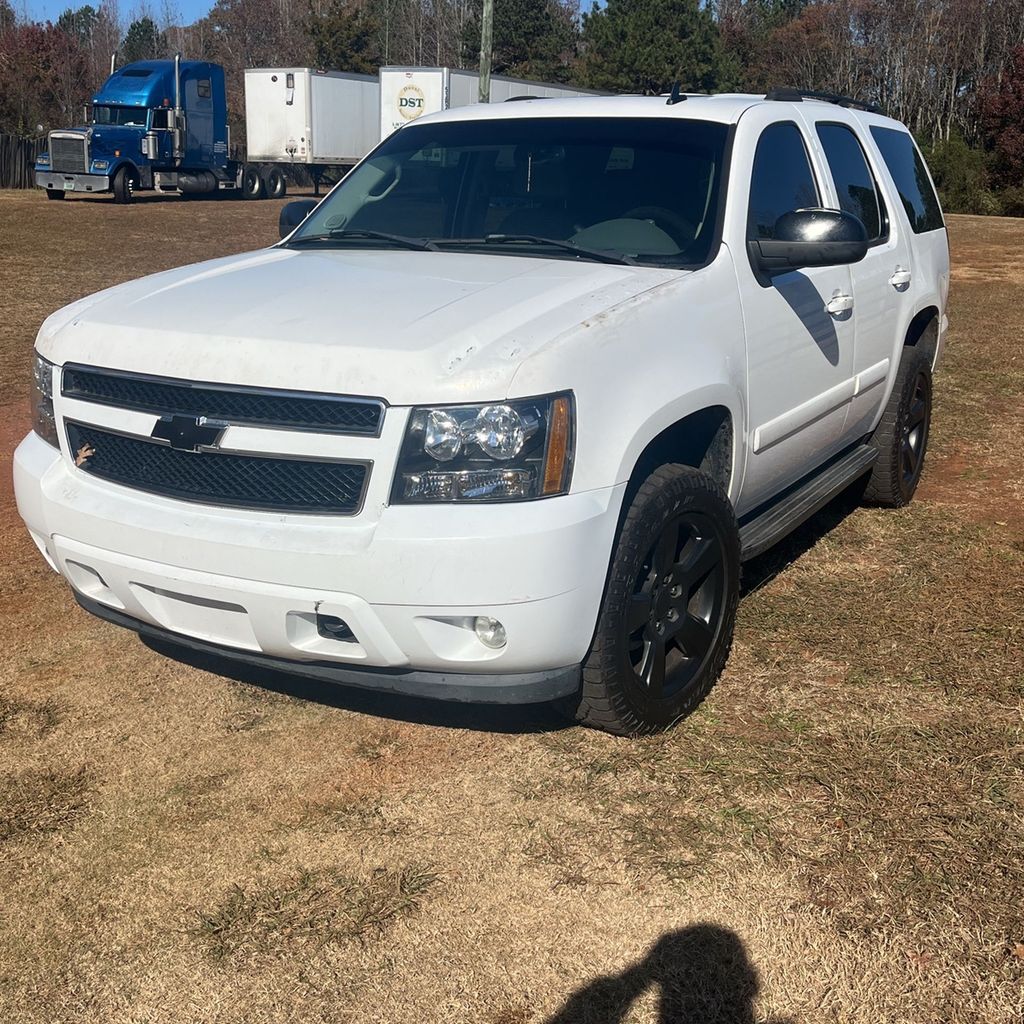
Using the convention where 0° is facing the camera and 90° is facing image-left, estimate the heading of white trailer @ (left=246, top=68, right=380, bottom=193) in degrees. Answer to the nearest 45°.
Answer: approximately 45°

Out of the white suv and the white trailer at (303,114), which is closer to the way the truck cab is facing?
the white suv

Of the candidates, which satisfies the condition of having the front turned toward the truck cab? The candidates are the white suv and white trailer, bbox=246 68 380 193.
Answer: the white trailer

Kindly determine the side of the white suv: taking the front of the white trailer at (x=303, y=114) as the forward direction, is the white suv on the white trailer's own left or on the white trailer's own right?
on the white trailer's own left

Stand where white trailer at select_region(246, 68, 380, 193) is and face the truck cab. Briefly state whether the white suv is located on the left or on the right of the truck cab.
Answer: left

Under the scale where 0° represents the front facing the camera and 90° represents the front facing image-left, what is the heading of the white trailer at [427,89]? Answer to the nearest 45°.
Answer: approximately 45°

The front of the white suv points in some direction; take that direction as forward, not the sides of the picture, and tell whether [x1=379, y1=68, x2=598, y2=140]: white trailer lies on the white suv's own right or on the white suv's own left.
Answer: on the white suv's own right
